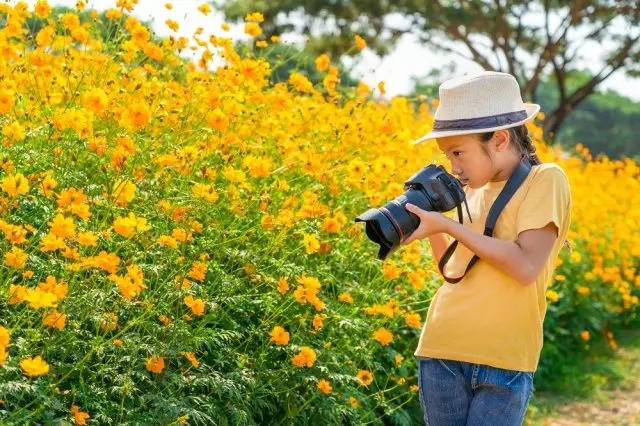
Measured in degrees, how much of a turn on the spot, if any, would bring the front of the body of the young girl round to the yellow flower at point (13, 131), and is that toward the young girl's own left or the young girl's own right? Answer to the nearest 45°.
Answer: approximately 45° to the young girl's own right

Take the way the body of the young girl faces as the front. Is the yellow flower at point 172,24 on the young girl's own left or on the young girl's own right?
on the young girl's own right

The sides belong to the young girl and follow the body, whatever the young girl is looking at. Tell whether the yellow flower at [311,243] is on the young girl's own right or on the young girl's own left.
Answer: on the young girl's own right

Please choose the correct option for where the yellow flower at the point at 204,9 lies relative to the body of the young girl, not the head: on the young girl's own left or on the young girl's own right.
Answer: on the young girl's own right

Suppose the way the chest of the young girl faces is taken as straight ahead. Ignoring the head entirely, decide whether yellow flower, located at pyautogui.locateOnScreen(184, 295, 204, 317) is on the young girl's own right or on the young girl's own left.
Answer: on the young girl's own right

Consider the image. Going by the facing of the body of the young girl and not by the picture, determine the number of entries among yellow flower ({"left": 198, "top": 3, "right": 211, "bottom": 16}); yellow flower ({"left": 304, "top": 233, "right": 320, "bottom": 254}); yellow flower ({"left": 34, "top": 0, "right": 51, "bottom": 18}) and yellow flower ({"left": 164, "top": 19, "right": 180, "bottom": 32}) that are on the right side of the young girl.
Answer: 4

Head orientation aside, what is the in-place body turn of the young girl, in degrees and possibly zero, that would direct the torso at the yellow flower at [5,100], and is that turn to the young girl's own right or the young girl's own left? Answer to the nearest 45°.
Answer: approximately 45° to the young girl's own right

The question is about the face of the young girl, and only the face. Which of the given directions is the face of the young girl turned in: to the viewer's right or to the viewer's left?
to the viewer's left

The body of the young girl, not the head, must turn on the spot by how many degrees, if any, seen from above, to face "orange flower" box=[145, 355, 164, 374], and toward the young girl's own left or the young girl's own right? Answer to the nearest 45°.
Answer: approximately 45° to the young girl's own right

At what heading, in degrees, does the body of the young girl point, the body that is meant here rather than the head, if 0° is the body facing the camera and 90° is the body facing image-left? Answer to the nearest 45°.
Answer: approximately 45°

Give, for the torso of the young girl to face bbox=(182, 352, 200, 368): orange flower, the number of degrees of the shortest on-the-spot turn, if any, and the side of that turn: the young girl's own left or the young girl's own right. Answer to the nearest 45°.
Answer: approximately 45° to the young girl's own right
